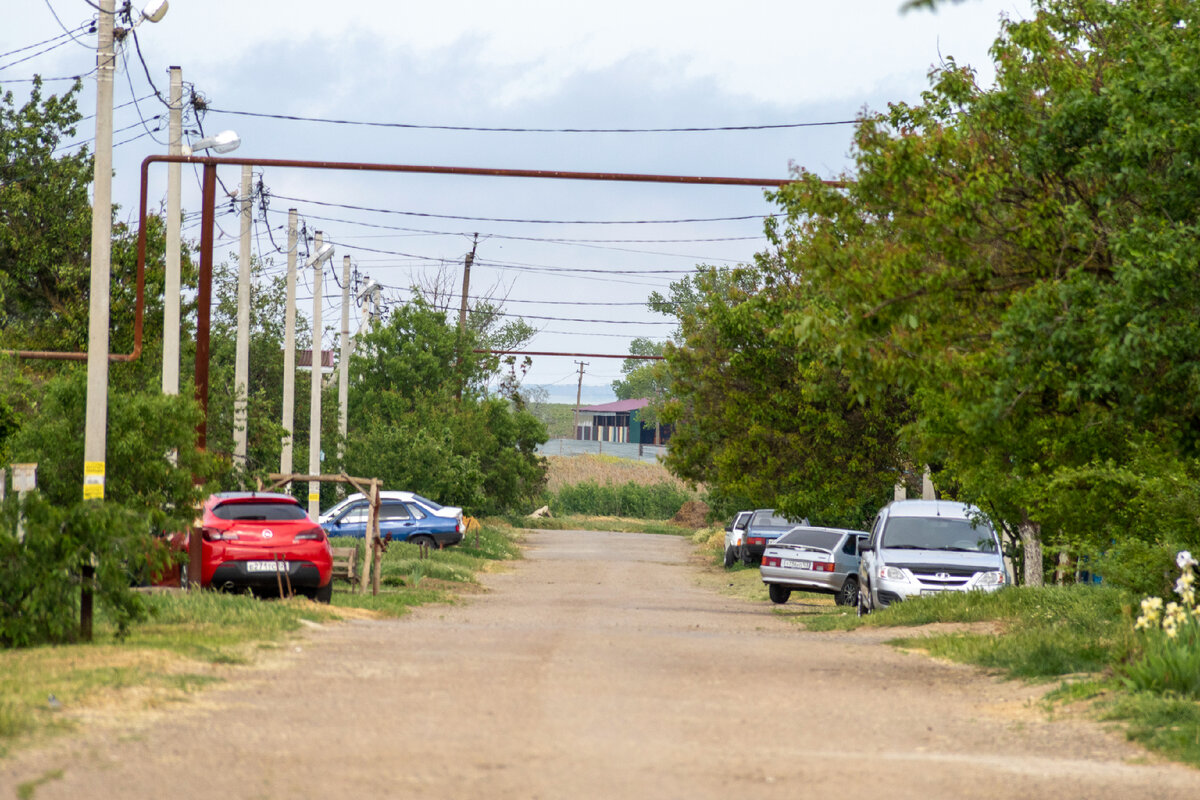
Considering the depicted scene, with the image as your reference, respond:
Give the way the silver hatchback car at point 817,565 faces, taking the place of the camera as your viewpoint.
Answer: facing away from the viewer and to the right of the viewer

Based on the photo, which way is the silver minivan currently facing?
toward the camera

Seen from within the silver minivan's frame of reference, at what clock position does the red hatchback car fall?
The red hatchback car is roughly at 2 o'clock from the silver minivan.

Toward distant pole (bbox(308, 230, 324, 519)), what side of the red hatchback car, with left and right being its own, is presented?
front

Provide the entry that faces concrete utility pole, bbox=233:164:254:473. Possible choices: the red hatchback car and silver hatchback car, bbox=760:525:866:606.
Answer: the red hatchback car

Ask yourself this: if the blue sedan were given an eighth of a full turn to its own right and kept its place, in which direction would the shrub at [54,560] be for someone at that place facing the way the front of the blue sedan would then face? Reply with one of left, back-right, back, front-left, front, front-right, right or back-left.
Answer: back-left

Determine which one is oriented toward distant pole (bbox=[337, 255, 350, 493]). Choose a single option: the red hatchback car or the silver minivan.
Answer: the red hatchback car

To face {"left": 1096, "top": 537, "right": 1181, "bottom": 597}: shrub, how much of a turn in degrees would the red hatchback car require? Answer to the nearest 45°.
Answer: approximately 135° to its right

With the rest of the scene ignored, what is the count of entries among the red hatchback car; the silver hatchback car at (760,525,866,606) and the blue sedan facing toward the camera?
0

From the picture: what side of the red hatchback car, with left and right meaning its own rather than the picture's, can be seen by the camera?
back

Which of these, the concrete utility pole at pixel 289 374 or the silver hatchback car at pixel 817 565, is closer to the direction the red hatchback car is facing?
the concrete utility pole

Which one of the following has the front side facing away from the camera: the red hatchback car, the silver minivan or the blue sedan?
the red hatchback car

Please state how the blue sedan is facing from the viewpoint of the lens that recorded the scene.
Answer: facing to the left of the viewer

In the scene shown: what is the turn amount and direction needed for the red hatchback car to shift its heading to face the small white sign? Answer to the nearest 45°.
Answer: approximately 135° to its left

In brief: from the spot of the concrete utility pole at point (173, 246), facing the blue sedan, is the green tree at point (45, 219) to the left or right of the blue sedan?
left

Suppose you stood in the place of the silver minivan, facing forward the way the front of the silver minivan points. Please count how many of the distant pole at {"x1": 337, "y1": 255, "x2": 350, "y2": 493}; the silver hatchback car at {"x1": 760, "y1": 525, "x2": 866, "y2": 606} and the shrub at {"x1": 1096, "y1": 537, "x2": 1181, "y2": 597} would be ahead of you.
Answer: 0

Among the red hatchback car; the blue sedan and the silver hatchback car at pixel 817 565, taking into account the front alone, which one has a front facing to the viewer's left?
the blue sedan

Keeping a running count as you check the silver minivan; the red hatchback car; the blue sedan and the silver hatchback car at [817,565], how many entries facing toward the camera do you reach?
1

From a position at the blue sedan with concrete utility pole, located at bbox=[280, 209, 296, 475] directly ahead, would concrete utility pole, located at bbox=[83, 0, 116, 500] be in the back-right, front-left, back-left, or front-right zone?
front-left
